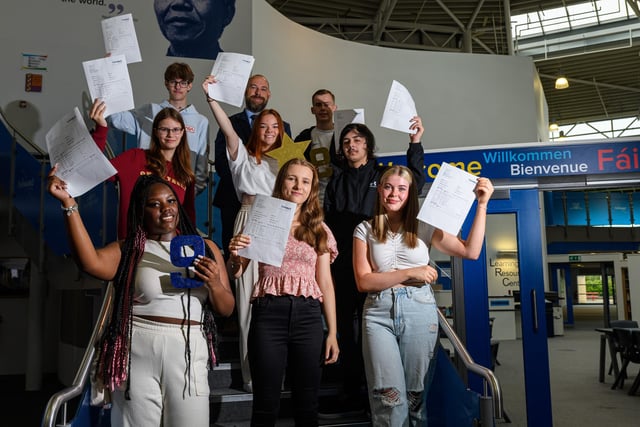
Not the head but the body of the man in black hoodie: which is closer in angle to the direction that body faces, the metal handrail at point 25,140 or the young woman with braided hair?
the young woman with braided hair

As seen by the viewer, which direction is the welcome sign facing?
toward the camera

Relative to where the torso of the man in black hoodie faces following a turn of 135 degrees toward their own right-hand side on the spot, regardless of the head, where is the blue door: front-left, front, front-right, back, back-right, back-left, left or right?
right

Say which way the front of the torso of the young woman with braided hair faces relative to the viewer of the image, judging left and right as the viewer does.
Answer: facing the viewer

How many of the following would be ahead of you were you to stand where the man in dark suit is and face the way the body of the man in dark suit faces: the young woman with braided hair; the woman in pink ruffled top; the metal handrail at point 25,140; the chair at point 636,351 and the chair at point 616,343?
2

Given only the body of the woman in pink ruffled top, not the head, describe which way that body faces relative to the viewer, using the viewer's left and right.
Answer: facing the viewer

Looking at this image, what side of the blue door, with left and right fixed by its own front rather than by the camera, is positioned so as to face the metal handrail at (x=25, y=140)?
right

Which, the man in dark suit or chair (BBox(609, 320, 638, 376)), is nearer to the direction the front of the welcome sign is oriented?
the man in dark suit
